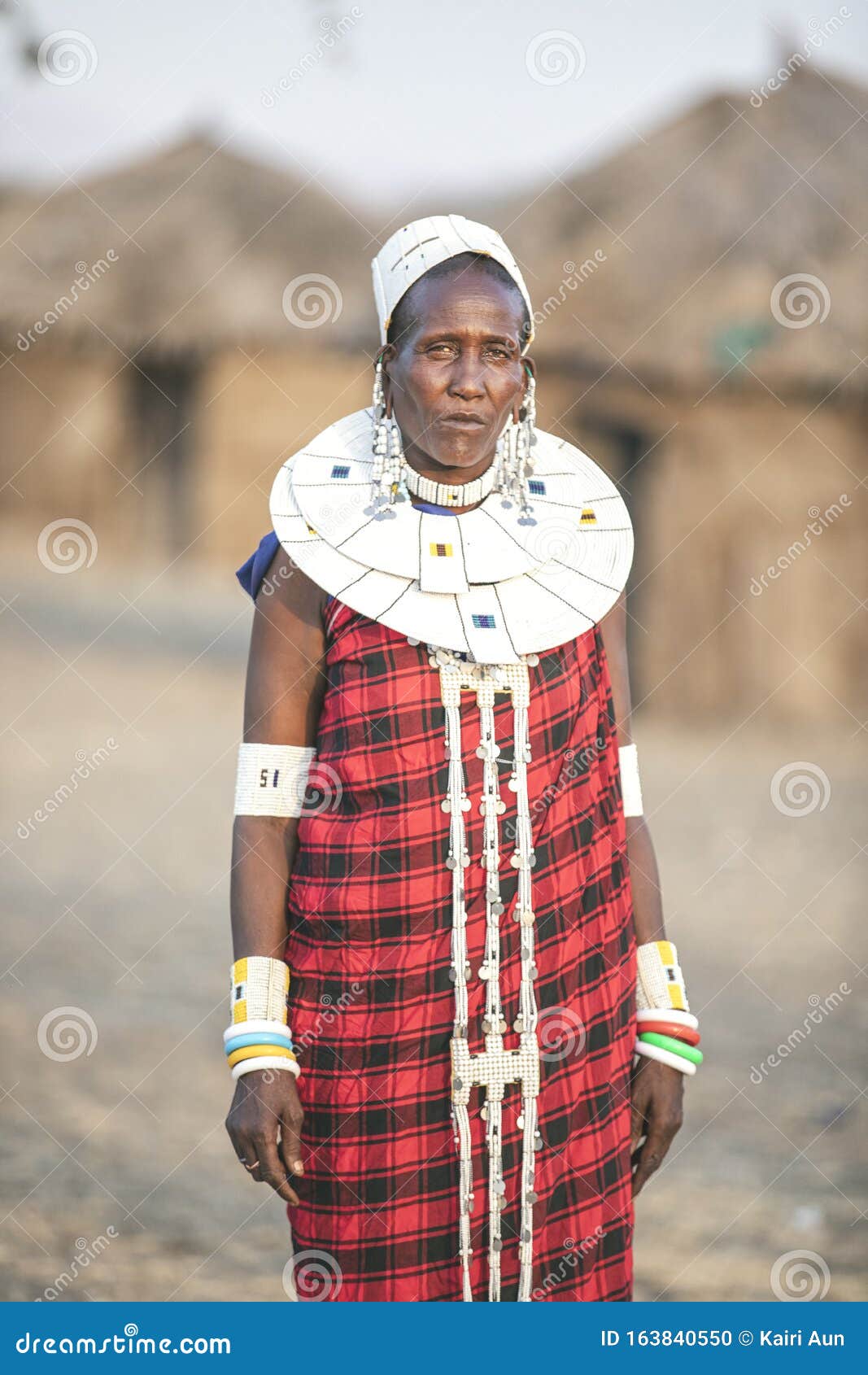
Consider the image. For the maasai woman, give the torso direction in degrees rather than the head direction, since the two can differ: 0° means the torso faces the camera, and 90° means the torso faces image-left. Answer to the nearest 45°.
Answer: approximately 0°
